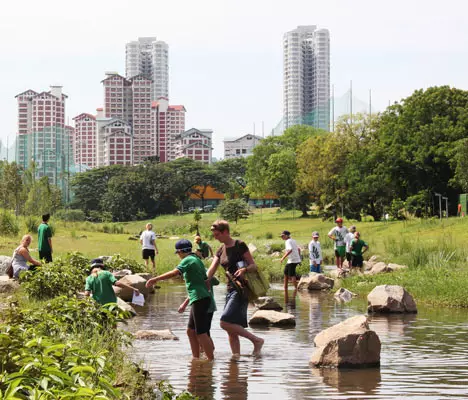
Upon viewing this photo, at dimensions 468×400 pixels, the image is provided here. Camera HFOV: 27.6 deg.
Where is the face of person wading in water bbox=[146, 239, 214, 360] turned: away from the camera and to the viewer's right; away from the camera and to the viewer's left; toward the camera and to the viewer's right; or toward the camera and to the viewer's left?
away from the camera and to the viewer's left

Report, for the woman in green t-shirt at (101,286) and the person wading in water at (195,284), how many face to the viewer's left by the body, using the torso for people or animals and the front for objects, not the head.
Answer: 1

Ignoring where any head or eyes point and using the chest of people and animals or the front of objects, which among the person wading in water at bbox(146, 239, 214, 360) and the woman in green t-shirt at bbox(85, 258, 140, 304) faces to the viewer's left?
the person wading in water

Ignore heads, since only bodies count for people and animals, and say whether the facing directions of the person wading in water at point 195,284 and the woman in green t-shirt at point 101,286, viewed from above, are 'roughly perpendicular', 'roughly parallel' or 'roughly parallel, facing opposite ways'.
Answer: roughly perpendicular

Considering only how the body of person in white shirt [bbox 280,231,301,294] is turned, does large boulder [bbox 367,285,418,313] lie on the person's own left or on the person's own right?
on the person's own left

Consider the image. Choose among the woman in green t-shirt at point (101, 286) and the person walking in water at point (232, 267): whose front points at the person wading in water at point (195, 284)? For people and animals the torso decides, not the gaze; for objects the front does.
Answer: the person walking in water at point (232, 267)

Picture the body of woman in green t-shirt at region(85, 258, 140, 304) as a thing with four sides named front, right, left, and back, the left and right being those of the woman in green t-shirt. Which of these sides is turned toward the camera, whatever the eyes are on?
back

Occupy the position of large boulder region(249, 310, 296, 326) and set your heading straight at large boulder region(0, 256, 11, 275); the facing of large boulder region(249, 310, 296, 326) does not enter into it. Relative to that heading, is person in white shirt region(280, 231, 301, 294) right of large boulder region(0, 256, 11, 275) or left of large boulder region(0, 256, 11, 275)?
right

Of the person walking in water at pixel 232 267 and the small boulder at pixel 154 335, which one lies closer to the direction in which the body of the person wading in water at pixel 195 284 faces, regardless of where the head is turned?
the small boulder

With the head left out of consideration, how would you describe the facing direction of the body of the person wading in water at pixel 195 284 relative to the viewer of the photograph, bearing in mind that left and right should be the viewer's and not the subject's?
facing to the left of the viewer
